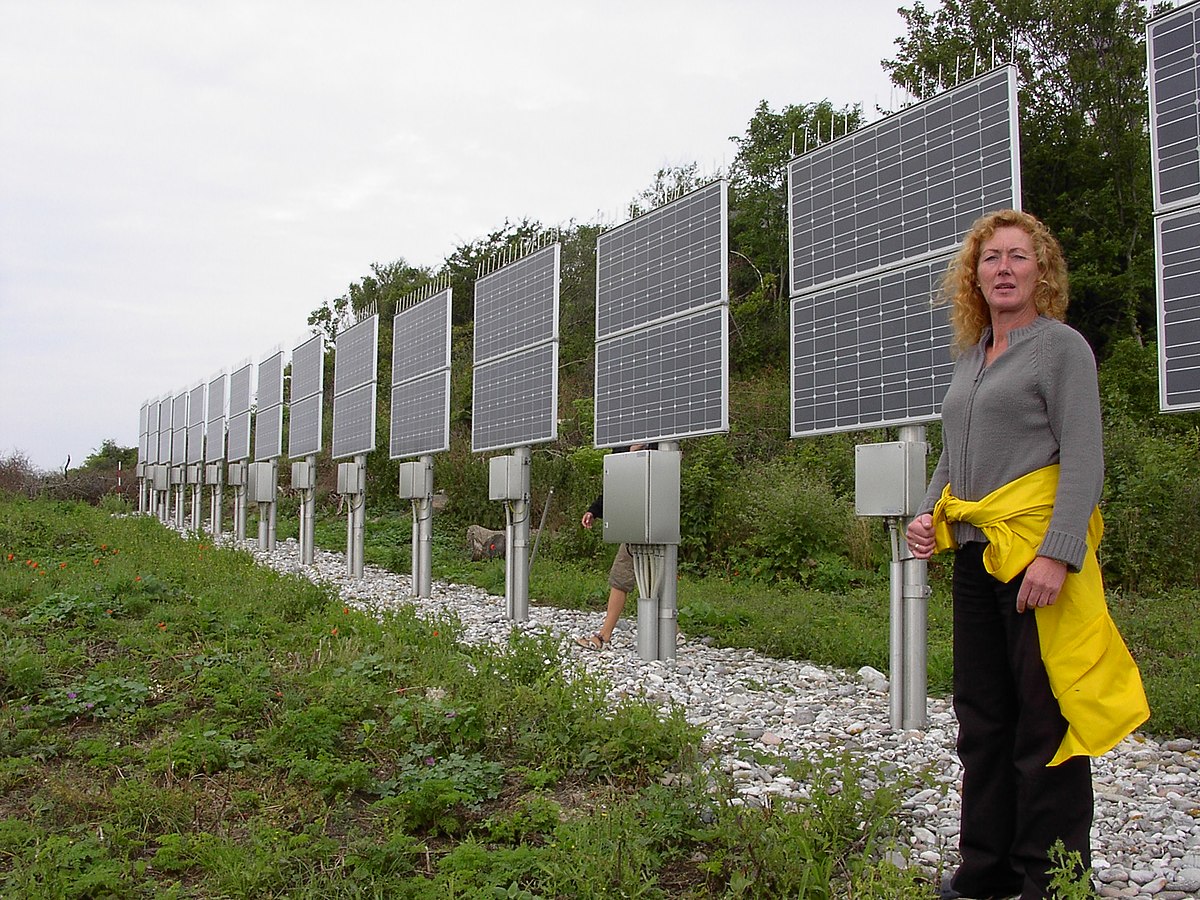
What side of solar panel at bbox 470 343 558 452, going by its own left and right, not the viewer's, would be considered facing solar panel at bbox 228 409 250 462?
right

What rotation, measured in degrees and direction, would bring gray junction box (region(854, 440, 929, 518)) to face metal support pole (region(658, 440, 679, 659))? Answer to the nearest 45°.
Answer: approximately 90° to its right

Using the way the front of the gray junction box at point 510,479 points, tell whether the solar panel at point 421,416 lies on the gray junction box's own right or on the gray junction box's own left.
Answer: on the gray junction box's own right

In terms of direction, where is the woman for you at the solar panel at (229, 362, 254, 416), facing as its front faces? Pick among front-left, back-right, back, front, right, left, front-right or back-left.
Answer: front-left

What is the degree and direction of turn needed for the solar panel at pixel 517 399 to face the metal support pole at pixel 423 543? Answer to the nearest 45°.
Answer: approximately 90° to its right

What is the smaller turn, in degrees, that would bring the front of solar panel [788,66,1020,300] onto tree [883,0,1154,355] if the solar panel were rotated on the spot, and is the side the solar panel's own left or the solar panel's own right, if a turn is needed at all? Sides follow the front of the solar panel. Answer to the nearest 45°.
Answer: approximately 135° to the solar panel's own right

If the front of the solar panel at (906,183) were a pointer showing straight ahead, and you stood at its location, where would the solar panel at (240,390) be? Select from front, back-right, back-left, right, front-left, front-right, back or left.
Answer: right

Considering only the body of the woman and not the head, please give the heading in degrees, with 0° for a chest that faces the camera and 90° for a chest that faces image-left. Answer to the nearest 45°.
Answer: approximately 45°

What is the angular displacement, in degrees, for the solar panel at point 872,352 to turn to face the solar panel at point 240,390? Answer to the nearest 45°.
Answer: approximately 90° to its right

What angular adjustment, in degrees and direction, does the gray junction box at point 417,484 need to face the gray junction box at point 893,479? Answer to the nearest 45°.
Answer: approximately 45° to its left

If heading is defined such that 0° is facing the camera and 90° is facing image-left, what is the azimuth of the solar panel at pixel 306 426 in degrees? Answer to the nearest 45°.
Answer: approximately 45°
